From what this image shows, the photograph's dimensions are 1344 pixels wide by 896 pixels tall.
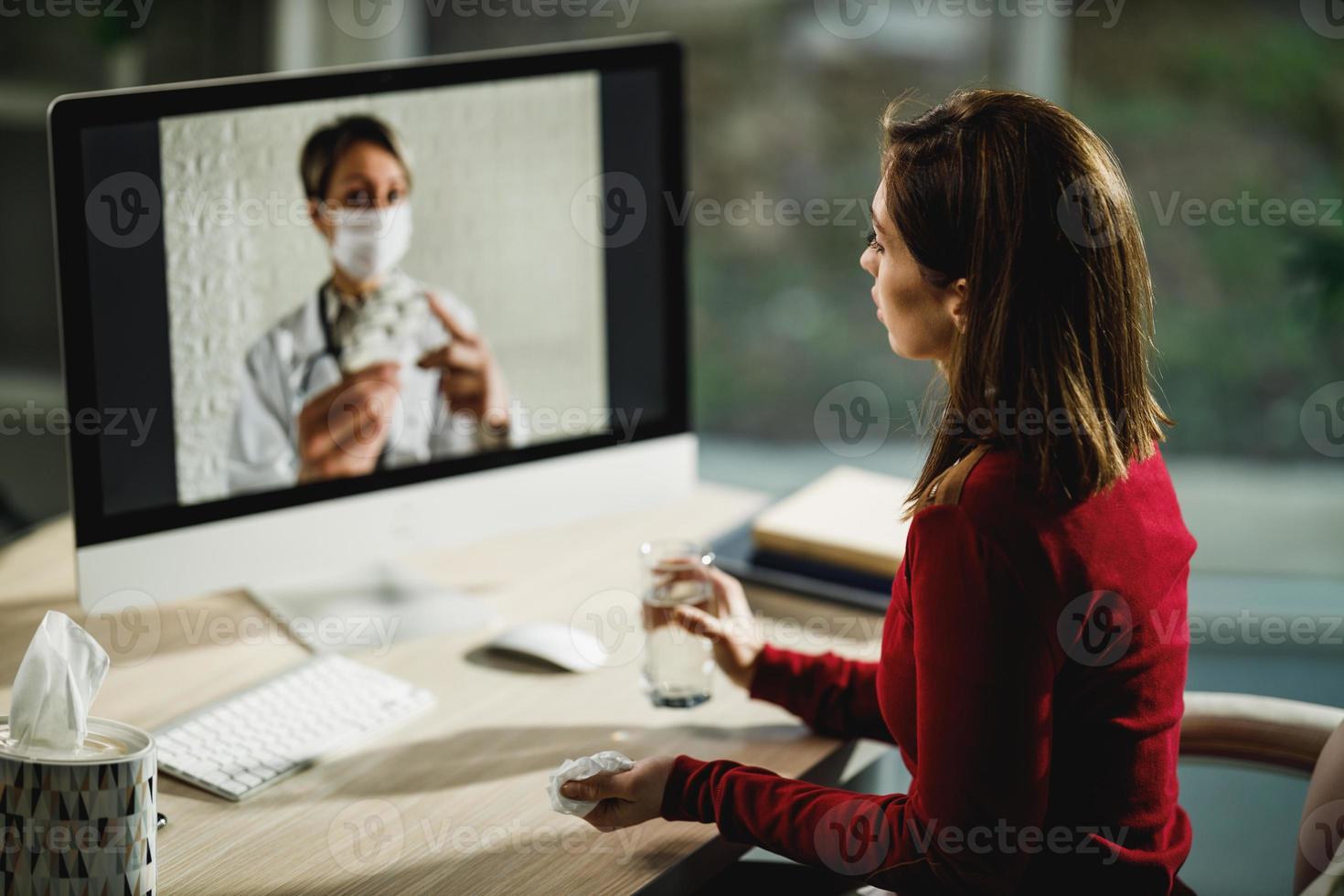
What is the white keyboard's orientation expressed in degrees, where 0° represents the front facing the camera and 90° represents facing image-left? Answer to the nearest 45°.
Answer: approximately 315°

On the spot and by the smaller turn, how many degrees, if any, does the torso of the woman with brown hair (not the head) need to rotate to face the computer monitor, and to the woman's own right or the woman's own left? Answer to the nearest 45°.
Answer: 0° — they already face it

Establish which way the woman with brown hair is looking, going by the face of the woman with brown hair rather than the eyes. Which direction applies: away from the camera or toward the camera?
away from the camera

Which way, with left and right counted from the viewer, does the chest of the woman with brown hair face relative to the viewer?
facing away from the viewer and to the left of the viewer

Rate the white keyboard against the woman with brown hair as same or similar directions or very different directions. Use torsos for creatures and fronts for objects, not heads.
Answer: very different directions
